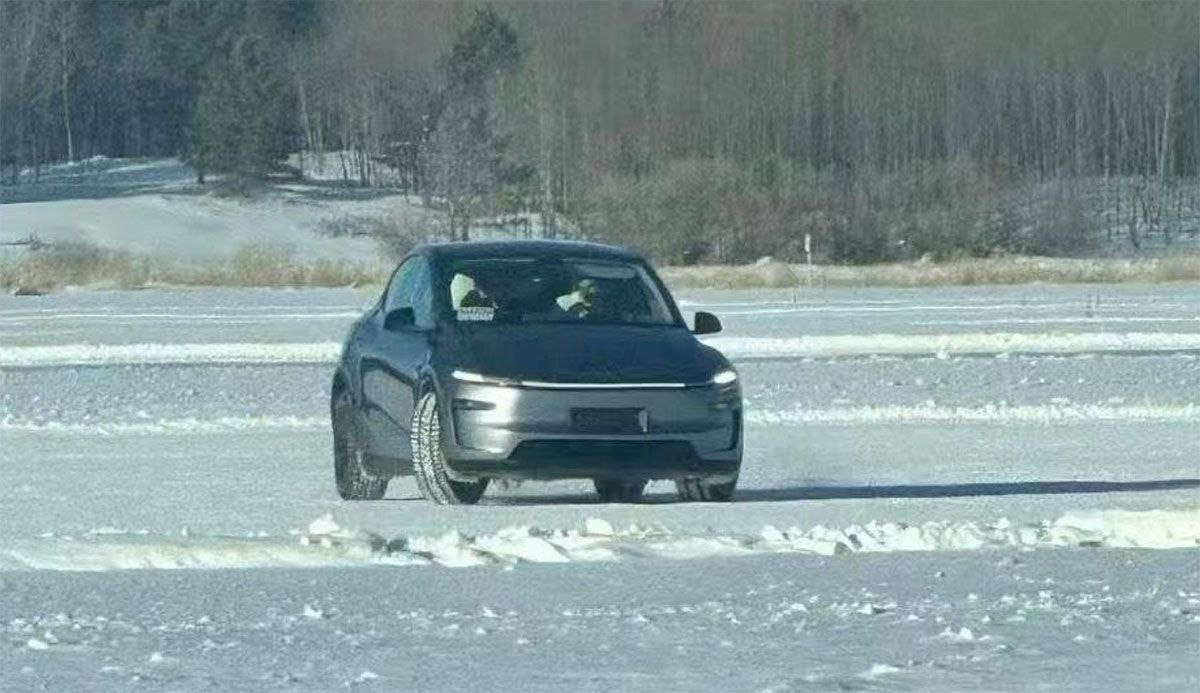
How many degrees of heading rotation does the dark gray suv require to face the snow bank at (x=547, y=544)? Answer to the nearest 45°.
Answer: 0° — it already faces it

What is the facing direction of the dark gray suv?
toward the camera
